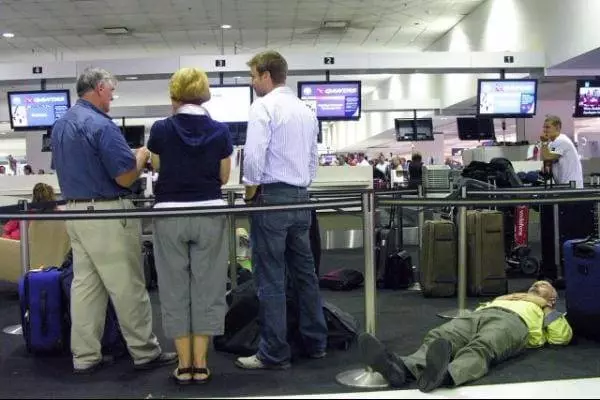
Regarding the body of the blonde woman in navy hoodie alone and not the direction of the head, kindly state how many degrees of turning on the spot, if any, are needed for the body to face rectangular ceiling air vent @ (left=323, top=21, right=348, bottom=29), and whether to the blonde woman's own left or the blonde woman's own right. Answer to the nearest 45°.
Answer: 0° — they already face it

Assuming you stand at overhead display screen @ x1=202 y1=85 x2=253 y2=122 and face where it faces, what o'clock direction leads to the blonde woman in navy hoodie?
The blonde woman in navy hoodie is roughly at 12 o'clock from the overhead display screen.

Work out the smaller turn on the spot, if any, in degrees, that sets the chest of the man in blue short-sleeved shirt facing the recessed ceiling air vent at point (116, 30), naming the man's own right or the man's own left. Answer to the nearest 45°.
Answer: approximately 45° to the man's own left

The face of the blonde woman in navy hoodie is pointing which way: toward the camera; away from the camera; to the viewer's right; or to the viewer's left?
away from the camera

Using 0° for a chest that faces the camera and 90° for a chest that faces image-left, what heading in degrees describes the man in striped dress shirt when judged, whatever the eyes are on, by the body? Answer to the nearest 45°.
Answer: approximately 135°

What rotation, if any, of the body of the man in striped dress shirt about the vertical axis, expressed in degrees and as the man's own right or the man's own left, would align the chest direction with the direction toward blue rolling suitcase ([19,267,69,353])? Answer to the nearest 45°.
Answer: approximately 45° to the man's own left

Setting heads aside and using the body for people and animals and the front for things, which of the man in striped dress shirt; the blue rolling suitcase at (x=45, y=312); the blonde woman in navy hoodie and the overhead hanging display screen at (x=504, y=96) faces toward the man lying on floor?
the overhead hanging display screen

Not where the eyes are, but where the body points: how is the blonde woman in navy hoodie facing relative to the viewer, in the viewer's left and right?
facing away from the viewer
